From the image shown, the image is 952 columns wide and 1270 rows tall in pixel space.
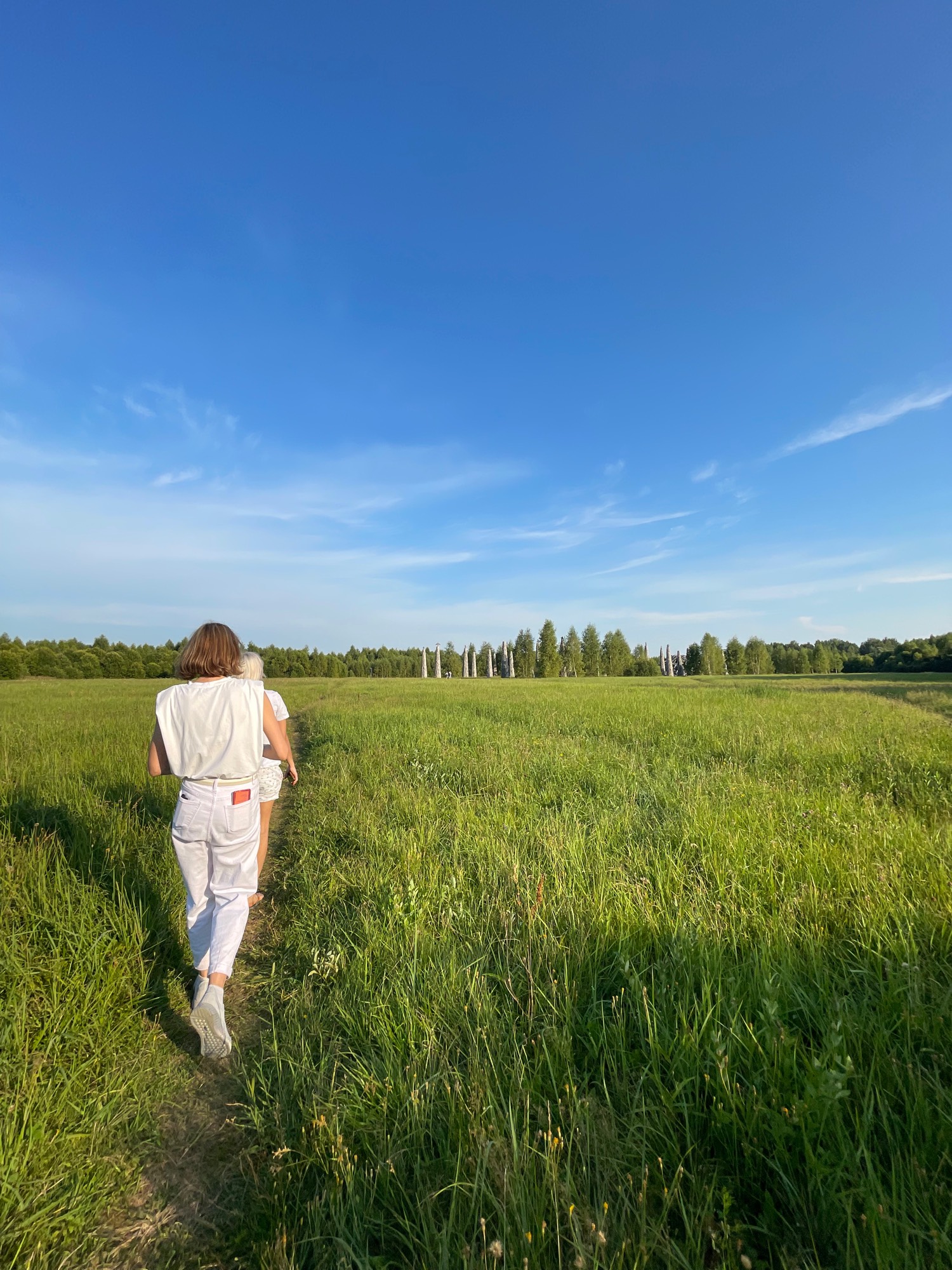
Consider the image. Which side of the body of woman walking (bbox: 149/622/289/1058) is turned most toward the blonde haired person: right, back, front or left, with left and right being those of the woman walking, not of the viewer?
front

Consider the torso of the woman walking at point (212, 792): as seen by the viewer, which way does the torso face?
away from the camera
